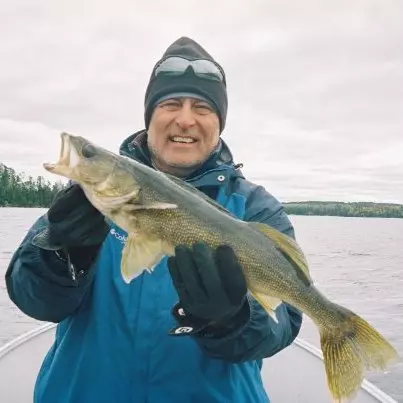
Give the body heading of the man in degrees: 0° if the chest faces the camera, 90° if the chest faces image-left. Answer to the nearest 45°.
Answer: approximately 0°
